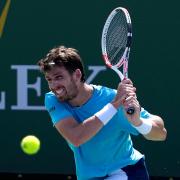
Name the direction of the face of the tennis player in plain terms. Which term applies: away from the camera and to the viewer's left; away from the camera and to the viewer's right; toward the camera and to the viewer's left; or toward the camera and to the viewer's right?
toward the camera and to the viewer's left

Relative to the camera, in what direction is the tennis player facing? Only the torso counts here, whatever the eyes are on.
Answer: toward the camera
